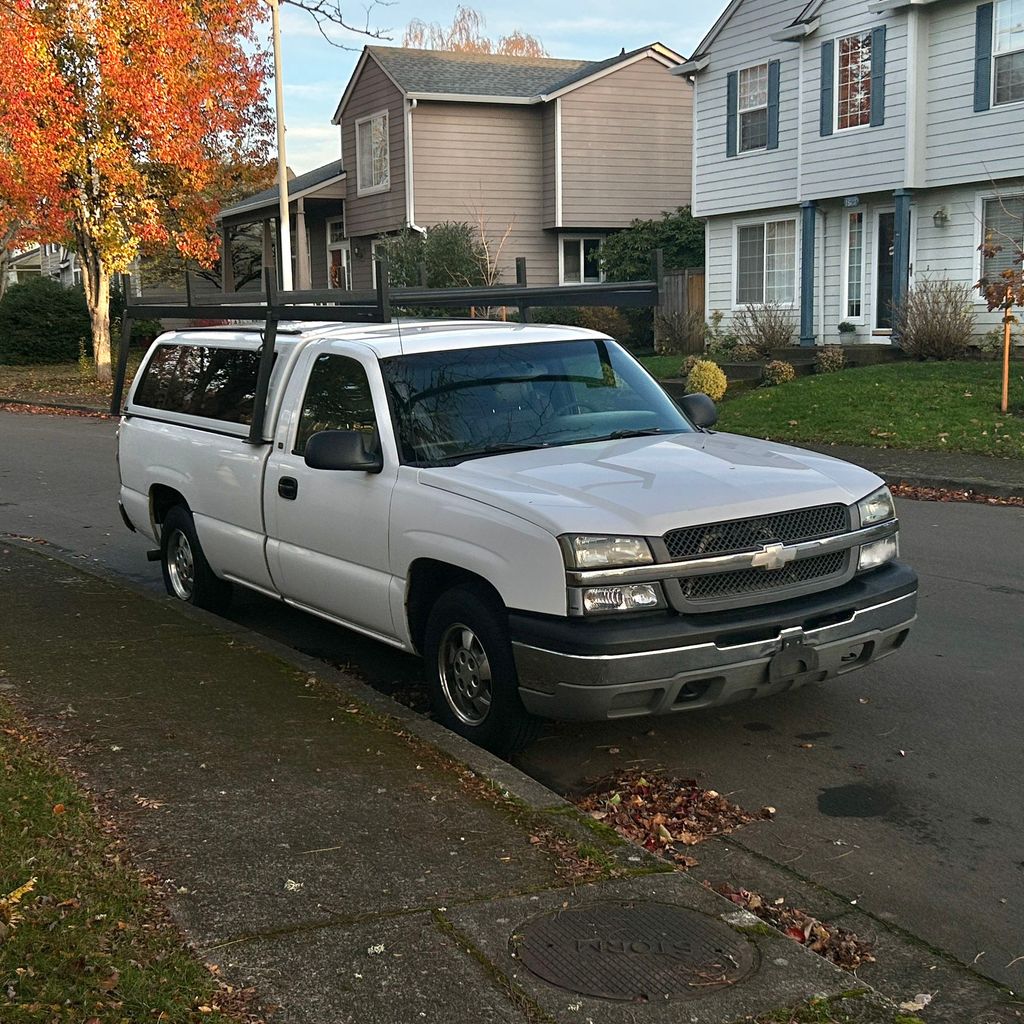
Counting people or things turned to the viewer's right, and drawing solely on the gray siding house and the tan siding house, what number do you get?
0

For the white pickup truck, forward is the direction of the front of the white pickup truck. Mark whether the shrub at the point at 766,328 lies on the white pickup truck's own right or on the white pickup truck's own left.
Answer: on the white pickup truck's own left

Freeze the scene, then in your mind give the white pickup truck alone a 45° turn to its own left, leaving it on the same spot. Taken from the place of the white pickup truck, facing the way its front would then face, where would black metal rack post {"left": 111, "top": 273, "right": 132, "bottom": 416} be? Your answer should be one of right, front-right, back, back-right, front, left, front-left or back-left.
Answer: back-left

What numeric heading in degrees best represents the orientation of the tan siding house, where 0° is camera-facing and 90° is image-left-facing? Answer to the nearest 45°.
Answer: approximately 45°

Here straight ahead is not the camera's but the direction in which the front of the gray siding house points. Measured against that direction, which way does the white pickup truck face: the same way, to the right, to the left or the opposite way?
to the left

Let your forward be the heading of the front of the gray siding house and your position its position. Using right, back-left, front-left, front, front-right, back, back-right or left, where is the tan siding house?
right

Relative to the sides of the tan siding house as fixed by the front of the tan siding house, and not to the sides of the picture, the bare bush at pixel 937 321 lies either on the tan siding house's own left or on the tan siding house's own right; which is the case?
on the tan siding house's own left

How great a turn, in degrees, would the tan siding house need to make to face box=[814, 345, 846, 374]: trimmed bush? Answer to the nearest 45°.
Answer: approximately 45° to its left

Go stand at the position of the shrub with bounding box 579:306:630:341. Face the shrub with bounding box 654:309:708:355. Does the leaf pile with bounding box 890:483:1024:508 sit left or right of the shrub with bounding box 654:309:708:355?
right

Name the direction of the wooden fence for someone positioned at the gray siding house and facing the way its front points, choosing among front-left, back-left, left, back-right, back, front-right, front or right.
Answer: right

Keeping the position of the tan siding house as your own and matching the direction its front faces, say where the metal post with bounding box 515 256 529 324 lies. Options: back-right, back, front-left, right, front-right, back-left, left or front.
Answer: front-left

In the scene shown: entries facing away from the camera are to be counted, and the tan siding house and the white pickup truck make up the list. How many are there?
0

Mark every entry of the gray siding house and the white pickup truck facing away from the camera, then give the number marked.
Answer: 0

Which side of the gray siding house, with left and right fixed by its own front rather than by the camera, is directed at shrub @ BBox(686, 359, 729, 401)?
front

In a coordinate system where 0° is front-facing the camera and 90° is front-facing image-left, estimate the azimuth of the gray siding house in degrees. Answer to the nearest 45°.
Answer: approximately 45°
